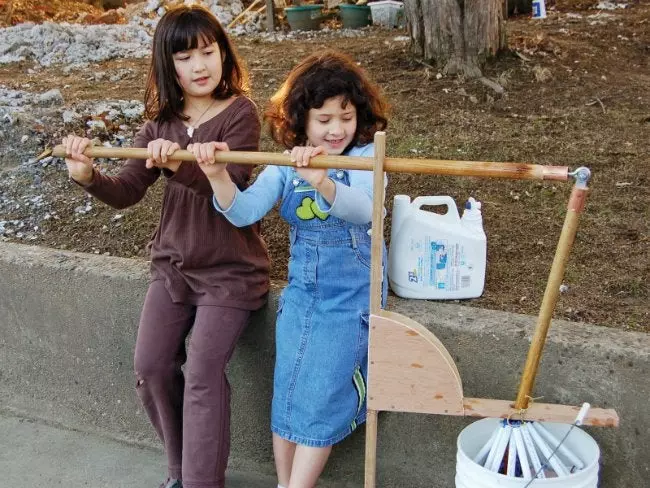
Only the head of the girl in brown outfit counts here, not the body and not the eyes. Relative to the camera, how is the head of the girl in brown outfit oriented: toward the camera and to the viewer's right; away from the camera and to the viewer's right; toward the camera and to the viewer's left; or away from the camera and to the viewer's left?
toward the camera and to the viewer's right

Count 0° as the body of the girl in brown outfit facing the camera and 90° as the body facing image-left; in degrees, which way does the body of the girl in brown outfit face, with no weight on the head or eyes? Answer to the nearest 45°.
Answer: approximately 45°

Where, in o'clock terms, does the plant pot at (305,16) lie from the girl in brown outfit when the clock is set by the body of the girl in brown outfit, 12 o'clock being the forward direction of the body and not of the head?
The plant pot is roughly at 5 o'clock from the girl in brown outfit.

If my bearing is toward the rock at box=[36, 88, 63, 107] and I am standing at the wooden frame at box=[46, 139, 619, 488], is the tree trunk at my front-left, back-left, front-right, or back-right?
front-right

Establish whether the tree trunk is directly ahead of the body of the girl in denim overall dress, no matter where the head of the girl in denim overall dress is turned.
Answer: no

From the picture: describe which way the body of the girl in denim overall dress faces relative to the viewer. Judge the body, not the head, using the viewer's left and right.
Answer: facing the viewer and to the left of the viewer

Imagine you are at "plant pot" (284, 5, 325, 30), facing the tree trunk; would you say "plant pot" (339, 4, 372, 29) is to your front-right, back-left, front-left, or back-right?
front-left

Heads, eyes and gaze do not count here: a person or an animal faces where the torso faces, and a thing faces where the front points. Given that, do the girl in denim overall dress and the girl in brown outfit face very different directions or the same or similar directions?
same or similar directions

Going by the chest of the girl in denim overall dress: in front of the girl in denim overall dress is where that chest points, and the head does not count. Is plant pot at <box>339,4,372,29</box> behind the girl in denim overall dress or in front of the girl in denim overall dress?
behind

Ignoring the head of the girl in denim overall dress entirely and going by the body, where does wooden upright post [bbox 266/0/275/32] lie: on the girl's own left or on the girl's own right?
on the girl's own right

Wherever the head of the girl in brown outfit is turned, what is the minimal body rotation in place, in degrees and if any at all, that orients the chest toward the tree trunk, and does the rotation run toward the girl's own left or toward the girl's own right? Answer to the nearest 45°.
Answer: approximately 180°

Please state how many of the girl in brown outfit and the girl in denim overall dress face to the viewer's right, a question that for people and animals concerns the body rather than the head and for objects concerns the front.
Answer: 0

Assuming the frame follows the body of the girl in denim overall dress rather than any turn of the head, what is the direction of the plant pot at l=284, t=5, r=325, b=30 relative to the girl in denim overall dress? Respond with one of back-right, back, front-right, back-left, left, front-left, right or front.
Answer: back-right

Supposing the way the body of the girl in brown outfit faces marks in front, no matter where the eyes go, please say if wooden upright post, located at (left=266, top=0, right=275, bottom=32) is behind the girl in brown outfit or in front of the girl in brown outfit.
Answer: behind

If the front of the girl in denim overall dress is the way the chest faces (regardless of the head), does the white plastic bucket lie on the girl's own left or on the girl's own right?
on the girl's own left

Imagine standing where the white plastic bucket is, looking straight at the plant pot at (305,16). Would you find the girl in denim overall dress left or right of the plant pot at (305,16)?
left
